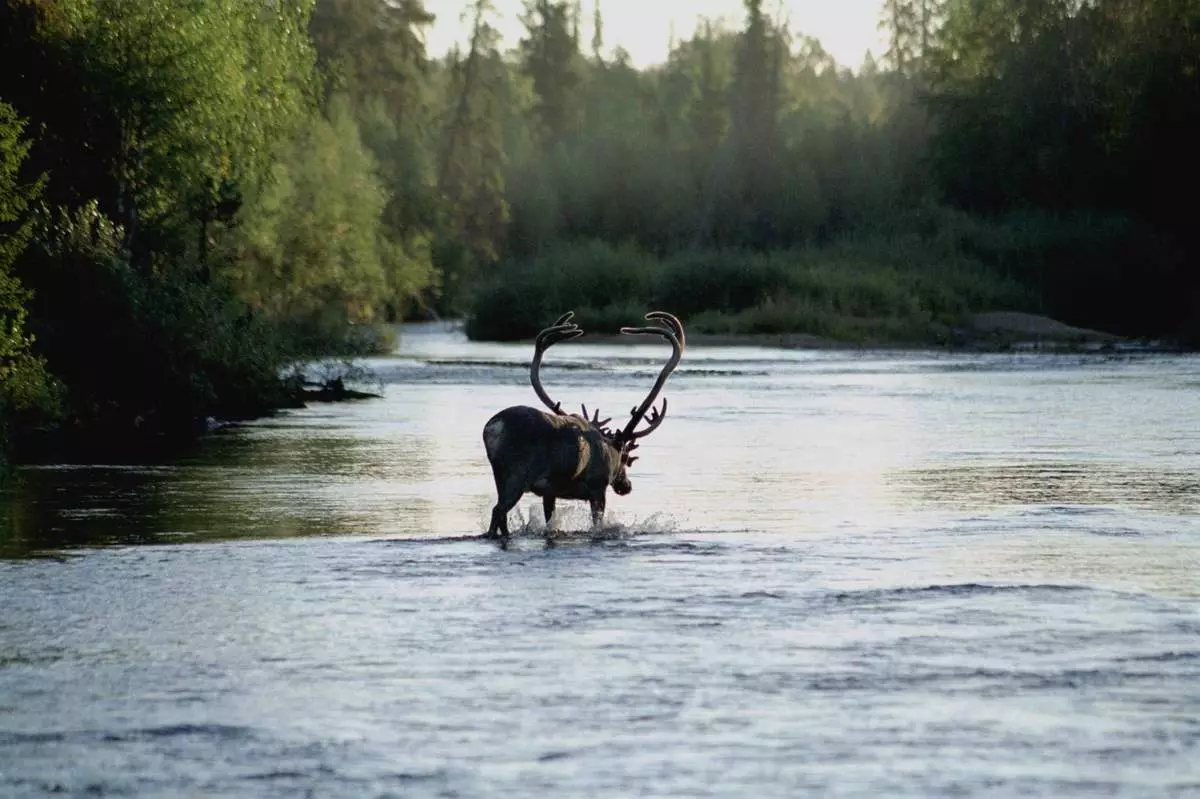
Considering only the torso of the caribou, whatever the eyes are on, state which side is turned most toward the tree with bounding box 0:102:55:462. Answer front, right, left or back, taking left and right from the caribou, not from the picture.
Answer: left

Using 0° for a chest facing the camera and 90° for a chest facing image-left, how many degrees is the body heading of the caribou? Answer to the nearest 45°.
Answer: approximately 225°
